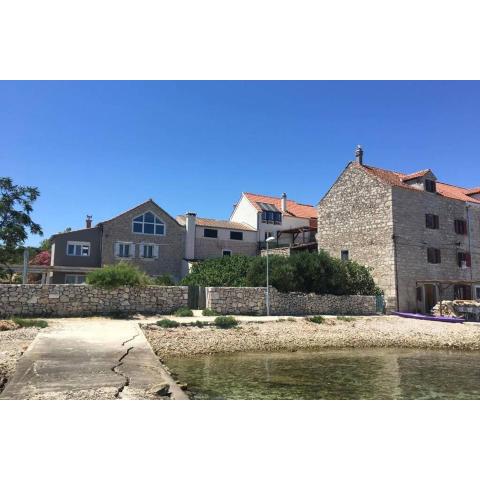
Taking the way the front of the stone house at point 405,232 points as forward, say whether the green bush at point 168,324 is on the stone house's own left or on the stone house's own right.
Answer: on the stone house's own right

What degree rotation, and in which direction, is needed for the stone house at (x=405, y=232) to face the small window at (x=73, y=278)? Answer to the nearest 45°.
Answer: approximately 135° to its right

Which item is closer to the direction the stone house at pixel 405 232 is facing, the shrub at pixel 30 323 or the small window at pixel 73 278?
the shrub

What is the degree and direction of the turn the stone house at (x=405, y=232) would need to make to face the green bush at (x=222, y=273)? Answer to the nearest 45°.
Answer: approximately 90° to its right

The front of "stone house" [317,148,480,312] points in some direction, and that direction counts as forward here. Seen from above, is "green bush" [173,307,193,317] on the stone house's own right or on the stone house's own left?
on the stone house's own right

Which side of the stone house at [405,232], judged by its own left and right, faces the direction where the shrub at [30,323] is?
right

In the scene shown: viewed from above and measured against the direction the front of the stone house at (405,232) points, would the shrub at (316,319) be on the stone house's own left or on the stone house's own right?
on the stone house's own right

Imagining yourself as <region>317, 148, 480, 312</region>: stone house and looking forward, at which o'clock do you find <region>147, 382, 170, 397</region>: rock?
The rock is roughly at 2 o'clock from the stone house.

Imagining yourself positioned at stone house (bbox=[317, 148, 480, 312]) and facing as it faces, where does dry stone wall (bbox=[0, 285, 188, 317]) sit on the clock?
The dry stone wall is roughly at 3 o'clock from the stone house.

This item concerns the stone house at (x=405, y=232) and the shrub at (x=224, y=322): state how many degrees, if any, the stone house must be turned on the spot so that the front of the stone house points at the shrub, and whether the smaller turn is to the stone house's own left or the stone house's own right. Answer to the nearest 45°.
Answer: approximately 90° to the stone house's own right

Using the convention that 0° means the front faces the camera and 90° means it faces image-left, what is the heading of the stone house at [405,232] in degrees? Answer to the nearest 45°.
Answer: approximately 315°
